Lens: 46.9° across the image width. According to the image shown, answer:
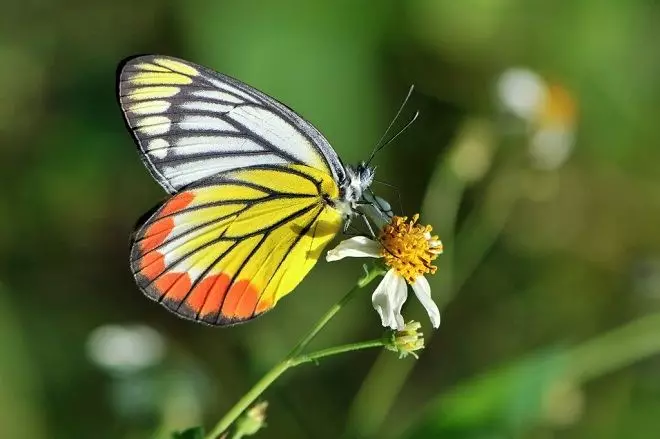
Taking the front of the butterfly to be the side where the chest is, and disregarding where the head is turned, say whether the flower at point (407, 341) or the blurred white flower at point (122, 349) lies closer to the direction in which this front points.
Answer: the flower

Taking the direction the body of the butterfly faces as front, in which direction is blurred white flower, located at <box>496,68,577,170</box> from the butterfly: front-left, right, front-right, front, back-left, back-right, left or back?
front-left

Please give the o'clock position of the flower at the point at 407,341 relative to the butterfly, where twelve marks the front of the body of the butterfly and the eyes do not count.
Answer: The flower is roughly at 1 o'clock from the butterfly.

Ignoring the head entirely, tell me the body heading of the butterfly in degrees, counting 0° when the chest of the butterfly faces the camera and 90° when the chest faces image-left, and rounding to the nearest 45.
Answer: approximately 270°

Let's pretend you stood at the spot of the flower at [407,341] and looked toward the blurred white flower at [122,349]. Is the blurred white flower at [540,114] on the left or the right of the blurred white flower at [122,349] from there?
right
